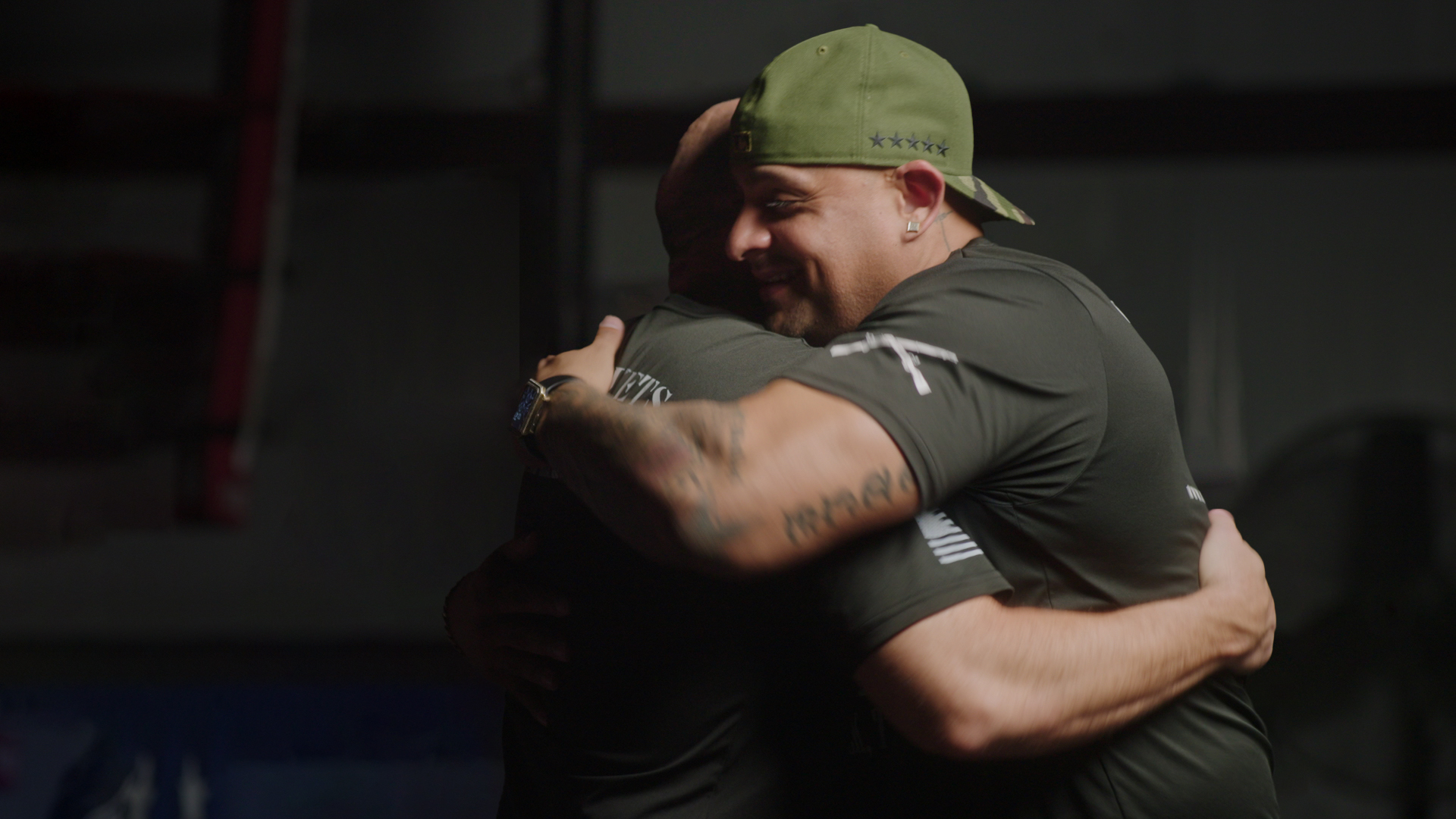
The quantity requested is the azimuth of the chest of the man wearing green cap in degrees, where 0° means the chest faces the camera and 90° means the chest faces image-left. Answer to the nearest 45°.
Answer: approximately 90°

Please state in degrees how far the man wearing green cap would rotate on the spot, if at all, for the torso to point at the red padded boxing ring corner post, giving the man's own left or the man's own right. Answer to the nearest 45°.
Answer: approximately 45° to the man's own right
